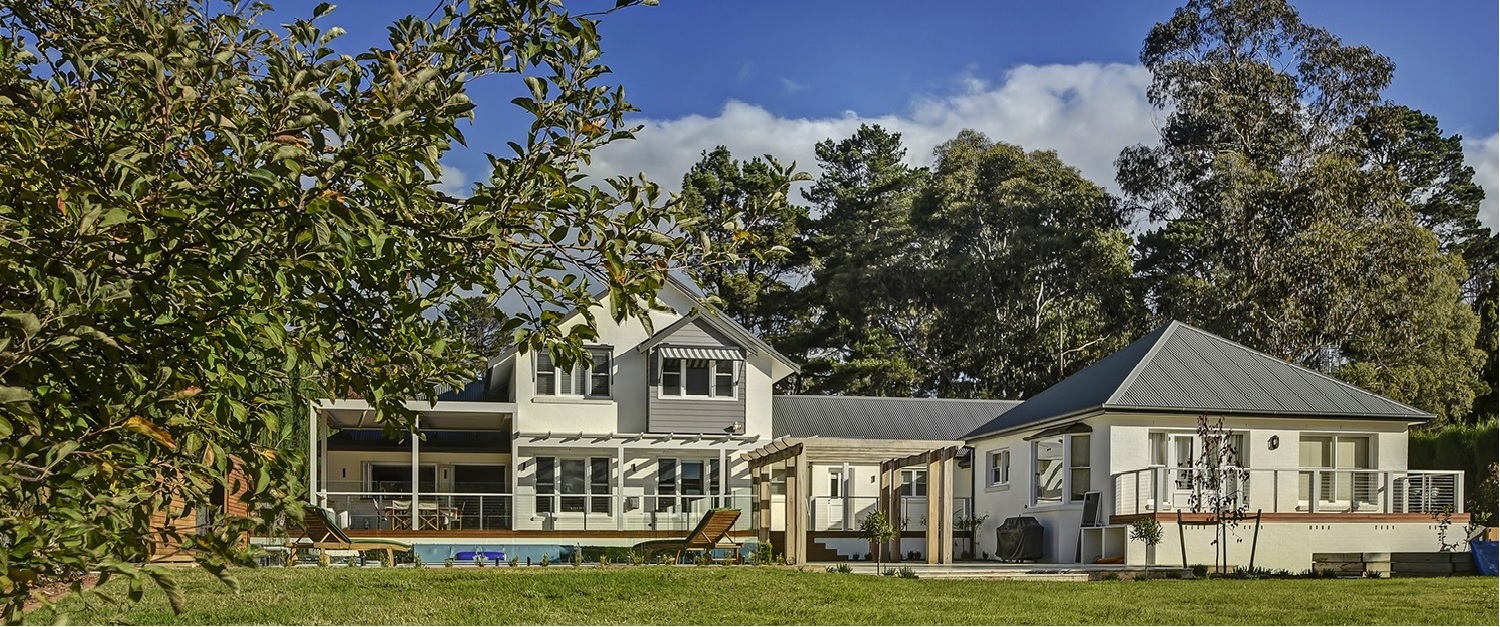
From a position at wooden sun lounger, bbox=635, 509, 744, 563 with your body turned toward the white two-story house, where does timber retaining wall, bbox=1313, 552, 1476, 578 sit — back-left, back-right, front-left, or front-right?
back-right

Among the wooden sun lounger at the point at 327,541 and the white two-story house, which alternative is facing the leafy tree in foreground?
the white two-story house

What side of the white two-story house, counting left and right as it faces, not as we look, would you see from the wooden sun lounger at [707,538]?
front

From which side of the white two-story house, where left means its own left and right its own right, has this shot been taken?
front

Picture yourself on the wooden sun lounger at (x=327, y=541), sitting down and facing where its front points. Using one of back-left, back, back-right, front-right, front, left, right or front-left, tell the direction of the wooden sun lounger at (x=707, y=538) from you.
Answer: front

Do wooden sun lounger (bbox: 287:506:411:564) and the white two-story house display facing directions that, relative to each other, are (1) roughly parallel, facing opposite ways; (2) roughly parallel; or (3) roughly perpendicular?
roughly perpendicular

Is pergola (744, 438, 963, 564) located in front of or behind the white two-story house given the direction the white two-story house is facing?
in front

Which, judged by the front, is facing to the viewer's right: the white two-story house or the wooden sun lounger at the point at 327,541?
the wooden sun lounger

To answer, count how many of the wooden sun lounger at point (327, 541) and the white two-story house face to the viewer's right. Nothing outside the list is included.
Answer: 1

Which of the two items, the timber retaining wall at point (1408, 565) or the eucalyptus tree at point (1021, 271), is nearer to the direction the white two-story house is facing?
the timber retaining wall

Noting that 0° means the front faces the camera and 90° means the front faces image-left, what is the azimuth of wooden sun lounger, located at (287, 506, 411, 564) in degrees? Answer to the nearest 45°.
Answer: approximately 270°

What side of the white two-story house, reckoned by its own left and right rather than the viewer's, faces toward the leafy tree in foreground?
front

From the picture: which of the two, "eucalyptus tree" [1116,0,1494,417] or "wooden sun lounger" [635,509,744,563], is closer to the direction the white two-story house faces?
the wooden sun lounger

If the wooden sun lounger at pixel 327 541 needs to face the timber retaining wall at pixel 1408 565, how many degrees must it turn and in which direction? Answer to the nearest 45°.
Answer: approximately 45° to its right

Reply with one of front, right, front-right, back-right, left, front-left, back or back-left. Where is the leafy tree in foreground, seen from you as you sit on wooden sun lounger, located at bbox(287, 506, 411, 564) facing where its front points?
right
